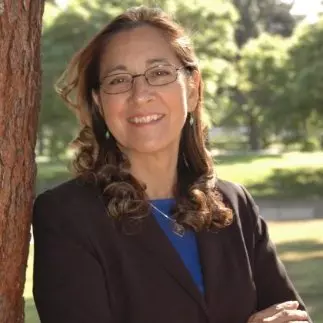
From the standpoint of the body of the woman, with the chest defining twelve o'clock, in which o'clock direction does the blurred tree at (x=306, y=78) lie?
The blurred tree is roughly at 8 o'clock from the woman.

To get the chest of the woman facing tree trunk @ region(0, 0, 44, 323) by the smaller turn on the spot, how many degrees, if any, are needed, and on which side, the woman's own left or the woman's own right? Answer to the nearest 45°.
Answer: approximately 135° to the woman's own right

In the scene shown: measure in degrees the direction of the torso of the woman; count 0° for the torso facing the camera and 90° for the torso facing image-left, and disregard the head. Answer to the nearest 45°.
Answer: approximately 315°
